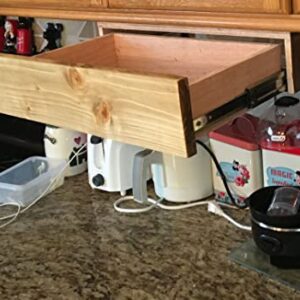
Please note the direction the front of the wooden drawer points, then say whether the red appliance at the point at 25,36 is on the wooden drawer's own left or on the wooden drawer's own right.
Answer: on the wooden drawer's own right

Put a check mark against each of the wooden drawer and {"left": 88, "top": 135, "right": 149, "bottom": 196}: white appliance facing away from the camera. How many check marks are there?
0

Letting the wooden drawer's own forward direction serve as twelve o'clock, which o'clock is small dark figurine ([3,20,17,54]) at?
The small dark figurine is roughly at 4 o'clock from the wooden drawer.

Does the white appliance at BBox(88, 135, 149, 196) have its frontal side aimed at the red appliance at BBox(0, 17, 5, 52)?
no

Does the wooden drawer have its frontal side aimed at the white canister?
no

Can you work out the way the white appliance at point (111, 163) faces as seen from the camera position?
facing the viewer and to the left of the viewer

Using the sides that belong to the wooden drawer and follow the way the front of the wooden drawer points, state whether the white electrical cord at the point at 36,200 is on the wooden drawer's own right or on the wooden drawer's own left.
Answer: on the wooden drawer's own right

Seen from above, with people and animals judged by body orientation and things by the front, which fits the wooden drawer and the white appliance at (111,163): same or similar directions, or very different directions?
same or similar directions

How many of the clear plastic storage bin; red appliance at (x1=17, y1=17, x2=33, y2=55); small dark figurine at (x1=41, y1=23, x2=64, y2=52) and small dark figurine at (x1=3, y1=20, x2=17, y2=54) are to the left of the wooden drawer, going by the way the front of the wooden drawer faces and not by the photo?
0

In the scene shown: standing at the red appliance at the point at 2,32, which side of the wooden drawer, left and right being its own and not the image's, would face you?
right
